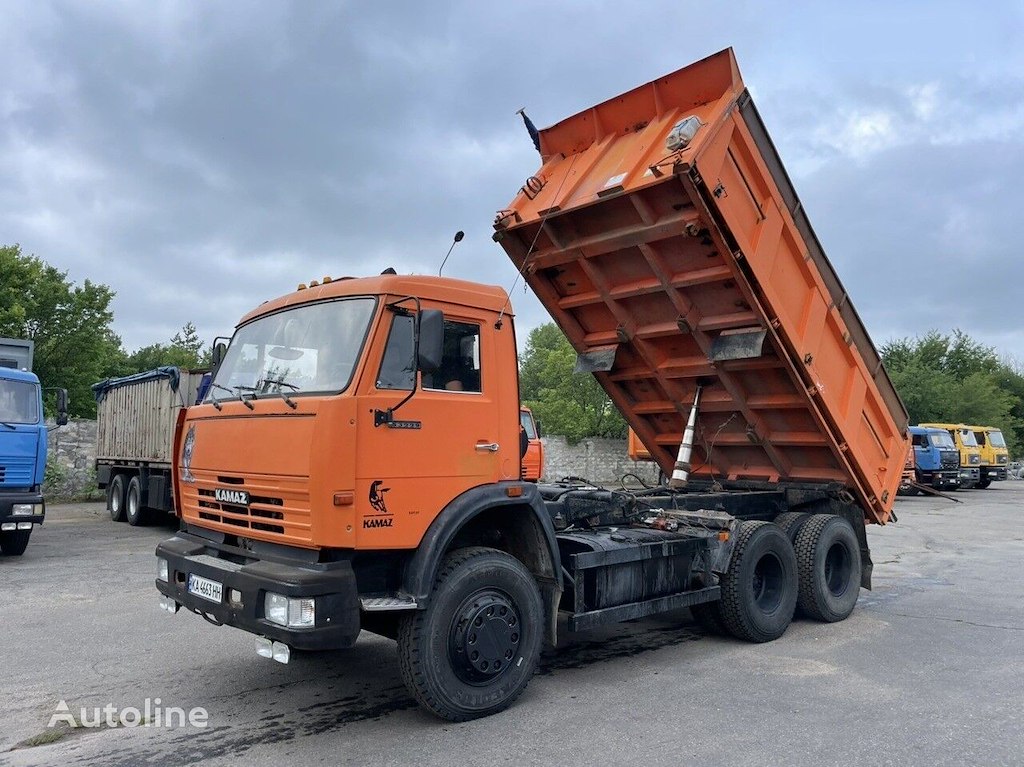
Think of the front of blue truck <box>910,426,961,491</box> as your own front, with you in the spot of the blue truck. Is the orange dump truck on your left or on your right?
on your right

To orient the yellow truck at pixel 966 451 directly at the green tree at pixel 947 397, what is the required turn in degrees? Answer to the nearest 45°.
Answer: approximately 135° to its left

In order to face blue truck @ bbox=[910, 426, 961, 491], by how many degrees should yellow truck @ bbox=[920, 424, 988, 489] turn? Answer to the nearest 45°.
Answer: approximately 45° to its right

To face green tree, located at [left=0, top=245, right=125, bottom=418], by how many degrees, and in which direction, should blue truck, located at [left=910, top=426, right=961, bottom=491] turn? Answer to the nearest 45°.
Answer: approximately 90° to its right

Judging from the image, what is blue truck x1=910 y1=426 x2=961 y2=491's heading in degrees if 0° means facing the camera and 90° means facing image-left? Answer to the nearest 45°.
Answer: approximately 315°

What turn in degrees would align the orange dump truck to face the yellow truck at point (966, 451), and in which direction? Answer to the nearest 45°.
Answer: approximately 180°

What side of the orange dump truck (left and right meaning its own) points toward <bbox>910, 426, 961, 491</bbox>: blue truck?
back

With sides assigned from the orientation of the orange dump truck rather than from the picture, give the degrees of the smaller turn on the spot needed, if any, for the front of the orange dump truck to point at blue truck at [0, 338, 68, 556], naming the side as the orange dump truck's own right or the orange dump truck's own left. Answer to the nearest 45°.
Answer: approximately 90° to the orange dump truck's own right

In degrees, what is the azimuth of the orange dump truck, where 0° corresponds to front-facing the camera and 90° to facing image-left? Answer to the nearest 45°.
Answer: approximately 45°

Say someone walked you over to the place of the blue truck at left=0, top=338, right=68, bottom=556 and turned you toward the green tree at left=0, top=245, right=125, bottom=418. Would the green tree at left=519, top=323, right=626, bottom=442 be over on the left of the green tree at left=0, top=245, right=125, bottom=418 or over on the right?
right

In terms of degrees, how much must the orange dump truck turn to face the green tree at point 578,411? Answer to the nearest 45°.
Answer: approximately 135° to its right

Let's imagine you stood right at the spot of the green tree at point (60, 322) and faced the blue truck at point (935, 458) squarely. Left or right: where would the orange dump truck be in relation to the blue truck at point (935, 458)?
right

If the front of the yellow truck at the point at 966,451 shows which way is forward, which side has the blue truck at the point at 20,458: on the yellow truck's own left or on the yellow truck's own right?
on the yellow truck's own right

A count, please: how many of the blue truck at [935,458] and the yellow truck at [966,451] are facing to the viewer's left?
0

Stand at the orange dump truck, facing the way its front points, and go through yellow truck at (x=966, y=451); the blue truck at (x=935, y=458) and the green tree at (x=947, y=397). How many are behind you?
3

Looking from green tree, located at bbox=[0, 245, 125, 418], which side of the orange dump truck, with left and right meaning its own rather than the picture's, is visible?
right
